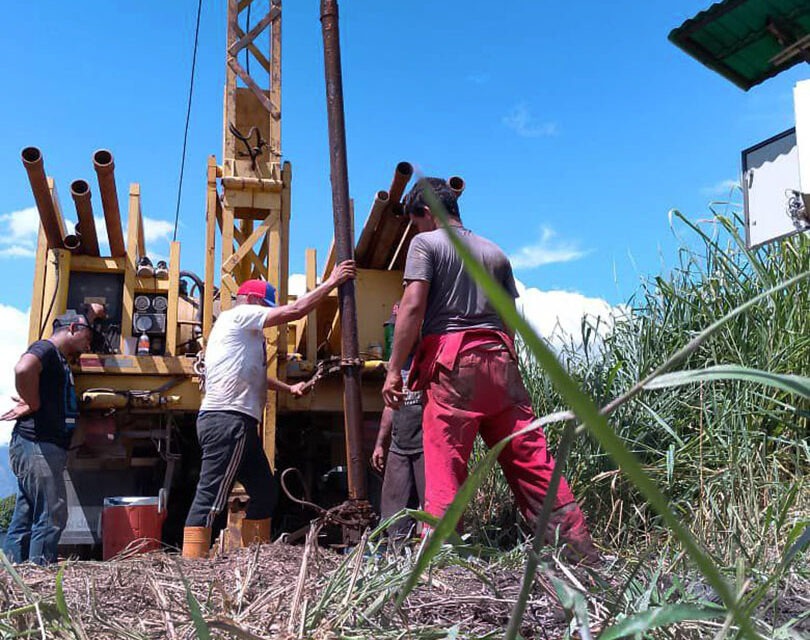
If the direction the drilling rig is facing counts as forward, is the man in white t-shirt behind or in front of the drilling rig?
behind

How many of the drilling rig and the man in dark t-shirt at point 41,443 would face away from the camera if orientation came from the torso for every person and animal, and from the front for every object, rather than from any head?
1

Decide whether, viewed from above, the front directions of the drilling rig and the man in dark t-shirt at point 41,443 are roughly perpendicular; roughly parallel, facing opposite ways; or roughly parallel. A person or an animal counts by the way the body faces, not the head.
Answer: roughly perpendicular

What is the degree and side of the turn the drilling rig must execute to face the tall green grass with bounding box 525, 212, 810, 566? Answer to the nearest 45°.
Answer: approximately 135° to its right

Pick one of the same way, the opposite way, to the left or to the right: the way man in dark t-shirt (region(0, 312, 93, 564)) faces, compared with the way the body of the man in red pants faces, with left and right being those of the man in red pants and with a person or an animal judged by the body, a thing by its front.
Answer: to the right

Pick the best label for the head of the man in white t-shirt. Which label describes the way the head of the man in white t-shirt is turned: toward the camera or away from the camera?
away from the camera

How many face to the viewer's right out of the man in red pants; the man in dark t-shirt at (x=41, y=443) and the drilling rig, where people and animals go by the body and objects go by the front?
1

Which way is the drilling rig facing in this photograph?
away from the camera

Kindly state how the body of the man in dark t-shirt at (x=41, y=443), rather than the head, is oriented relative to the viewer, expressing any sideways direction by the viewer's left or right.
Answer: facing to the right of the viewer
